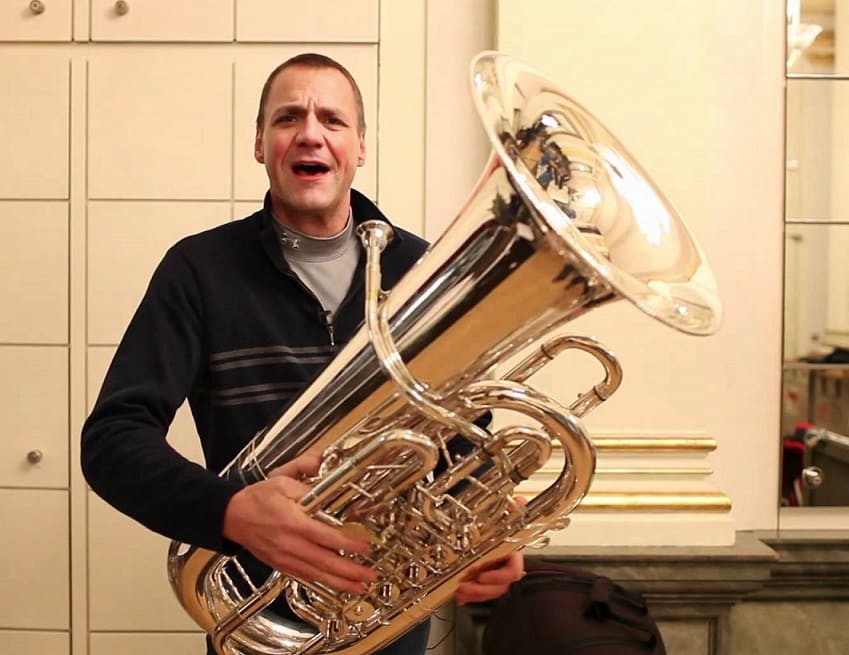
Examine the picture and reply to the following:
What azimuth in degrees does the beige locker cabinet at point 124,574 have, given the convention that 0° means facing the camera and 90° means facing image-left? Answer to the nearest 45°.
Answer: approximately 0°

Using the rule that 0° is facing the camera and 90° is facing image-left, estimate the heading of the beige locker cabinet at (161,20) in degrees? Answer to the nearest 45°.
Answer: approximately 0°
